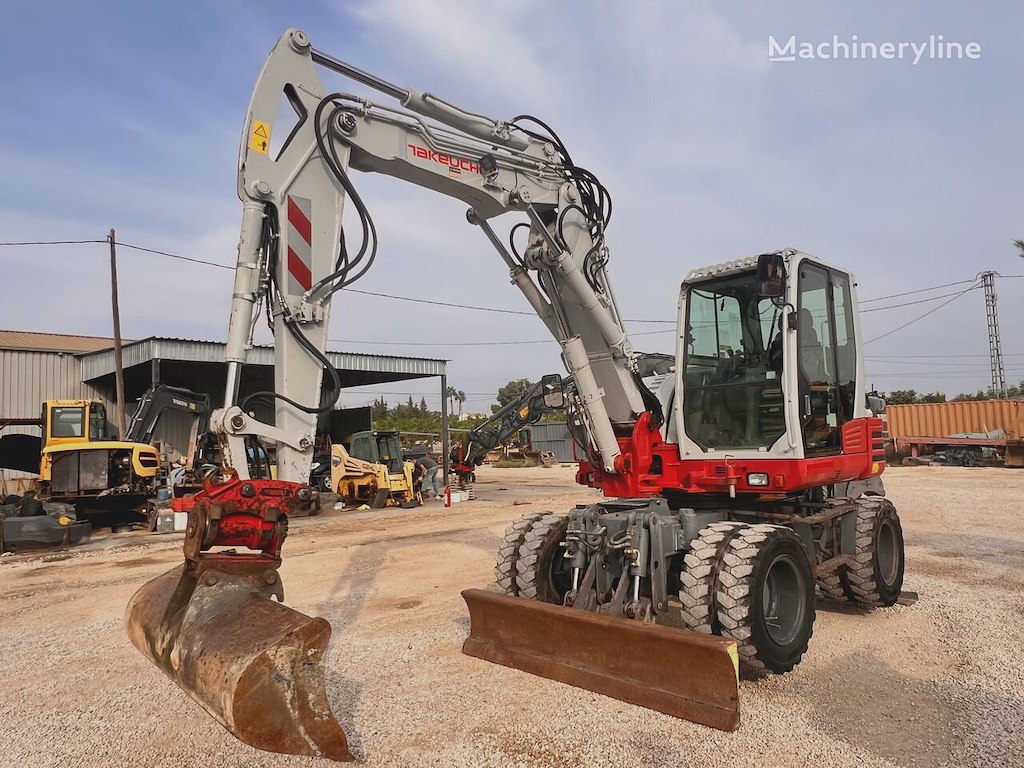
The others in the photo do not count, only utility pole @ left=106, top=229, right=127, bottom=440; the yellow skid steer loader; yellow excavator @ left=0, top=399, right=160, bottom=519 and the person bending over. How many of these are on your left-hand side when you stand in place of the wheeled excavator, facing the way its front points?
0

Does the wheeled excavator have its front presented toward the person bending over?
no

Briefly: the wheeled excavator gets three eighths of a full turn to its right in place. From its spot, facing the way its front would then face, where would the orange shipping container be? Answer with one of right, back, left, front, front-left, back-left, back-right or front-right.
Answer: front-right

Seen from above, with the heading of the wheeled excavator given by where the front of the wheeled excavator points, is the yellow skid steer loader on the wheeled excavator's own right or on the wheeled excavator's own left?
on the wheeled excavator's own right

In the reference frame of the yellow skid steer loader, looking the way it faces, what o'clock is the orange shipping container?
The orange shipping container is roughly at 10 o'clock from the yellow skid steer loader.

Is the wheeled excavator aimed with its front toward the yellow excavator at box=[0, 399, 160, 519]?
no

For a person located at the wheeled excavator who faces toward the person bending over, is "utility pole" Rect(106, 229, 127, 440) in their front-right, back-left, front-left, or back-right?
front-left

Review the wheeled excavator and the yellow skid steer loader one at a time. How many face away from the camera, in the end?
0

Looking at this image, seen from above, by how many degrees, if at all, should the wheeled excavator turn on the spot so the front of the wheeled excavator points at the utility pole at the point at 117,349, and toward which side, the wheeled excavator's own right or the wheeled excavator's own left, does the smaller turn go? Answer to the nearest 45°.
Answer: approximately 90° to the wheeled excavator's own right

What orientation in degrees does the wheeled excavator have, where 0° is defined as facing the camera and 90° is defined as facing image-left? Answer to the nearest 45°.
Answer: approximately 45°

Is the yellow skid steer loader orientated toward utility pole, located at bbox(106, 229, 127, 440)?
no
